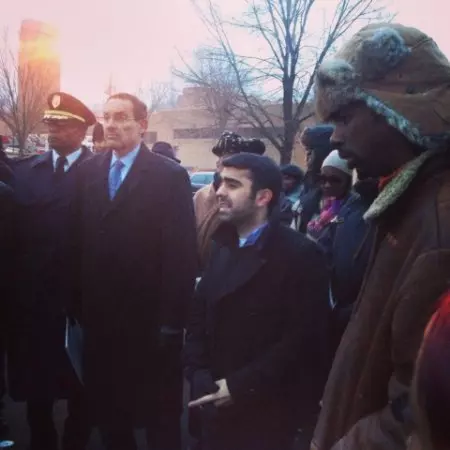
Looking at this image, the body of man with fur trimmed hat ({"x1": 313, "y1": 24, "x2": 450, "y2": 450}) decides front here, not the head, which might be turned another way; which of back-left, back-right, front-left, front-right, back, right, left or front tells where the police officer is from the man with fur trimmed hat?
front-right

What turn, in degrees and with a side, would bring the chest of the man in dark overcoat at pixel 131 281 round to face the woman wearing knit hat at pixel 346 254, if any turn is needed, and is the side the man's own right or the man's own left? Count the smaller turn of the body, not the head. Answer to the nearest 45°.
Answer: approximately 135° to the man's own left

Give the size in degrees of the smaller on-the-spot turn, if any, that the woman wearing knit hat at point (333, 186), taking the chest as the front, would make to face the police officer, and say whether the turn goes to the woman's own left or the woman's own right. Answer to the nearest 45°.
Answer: approximately 45° to the woman's own right

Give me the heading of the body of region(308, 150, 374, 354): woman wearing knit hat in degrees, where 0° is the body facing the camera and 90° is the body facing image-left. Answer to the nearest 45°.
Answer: approximately 45°

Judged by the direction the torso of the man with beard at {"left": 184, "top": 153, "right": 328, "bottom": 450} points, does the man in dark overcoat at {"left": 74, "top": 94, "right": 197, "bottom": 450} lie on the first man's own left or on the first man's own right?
on the first man's own right

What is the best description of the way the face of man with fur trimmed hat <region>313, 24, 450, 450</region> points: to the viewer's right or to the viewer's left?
to the viewer's left

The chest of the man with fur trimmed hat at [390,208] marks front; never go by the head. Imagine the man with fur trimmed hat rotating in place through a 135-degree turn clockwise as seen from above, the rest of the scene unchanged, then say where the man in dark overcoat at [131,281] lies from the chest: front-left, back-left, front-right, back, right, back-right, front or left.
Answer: left

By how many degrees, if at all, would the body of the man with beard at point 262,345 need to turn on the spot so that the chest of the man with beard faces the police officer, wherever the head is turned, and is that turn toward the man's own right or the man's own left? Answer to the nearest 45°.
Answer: approximately 90° to the man's own right

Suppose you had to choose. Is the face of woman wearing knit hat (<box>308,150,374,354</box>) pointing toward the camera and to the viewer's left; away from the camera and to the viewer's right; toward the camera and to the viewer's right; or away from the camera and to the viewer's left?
toward the camera and to the viewer's left

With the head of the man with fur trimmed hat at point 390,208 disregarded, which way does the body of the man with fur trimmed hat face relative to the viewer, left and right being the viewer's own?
facing to the left of the viewer
